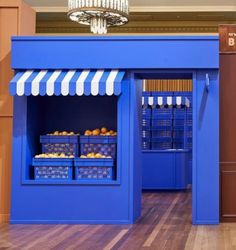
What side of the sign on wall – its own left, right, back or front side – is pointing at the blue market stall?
right

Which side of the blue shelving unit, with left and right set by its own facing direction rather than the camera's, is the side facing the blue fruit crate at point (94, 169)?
front

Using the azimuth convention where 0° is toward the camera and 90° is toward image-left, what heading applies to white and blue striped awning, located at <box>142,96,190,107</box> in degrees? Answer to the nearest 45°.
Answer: approximately 0°

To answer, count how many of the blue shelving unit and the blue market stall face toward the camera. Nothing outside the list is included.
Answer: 2
